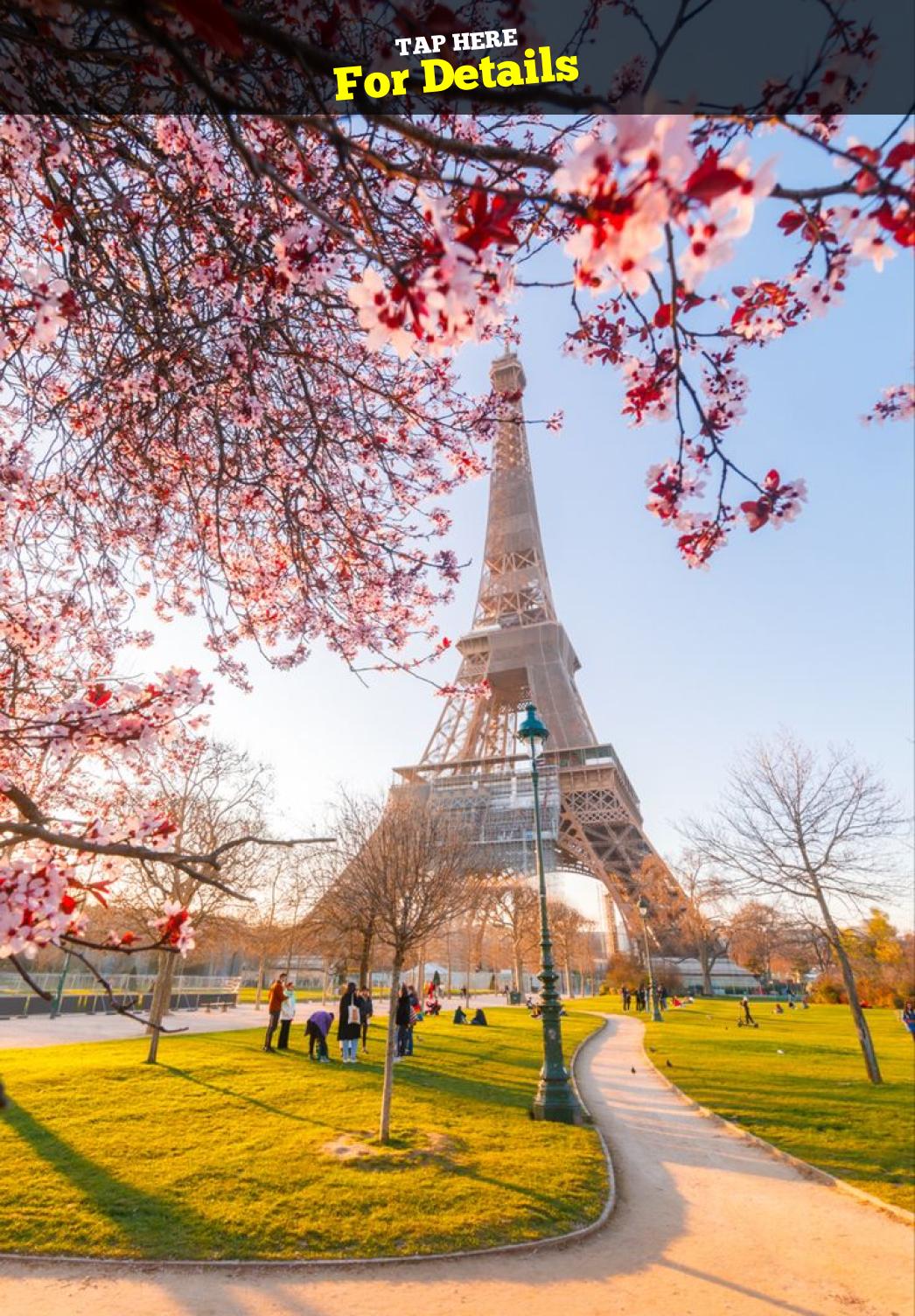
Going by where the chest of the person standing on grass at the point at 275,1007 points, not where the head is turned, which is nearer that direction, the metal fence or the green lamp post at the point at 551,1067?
the green lamp post

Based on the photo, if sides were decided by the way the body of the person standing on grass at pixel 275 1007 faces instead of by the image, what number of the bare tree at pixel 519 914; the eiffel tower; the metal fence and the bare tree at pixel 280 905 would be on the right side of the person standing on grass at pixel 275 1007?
0

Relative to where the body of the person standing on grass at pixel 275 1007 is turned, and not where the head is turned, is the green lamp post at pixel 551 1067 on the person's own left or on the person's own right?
on the person's own right

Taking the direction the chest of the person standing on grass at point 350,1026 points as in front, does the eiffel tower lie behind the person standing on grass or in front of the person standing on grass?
in front

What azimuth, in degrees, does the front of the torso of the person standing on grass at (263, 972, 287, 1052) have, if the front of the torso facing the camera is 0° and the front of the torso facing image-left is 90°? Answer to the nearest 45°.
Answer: approximately 270°

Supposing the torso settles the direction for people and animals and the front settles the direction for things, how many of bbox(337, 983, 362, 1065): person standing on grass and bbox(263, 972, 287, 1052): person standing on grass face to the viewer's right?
1

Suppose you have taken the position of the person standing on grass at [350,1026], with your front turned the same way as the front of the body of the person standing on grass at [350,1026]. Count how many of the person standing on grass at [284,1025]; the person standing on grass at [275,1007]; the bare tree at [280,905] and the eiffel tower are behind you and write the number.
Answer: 0

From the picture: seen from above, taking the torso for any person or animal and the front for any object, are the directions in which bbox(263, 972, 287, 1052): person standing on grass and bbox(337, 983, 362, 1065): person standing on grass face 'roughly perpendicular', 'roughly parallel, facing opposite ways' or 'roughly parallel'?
roughly perpendicular

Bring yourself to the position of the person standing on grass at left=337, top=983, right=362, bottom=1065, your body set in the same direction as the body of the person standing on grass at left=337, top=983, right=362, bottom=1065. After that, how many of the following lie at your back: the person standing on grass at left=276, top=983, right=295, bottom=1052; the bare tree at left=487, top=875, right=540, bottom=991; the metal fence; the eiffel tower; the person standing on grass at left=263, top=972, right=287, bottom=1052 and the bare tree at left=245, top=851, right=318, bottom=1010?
0

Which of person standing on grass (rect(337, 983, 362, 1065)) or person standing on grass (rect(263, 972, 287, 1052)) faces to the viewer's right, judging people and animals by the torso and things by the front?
person standing on grass (rect(263, 972, 287, 1052))
